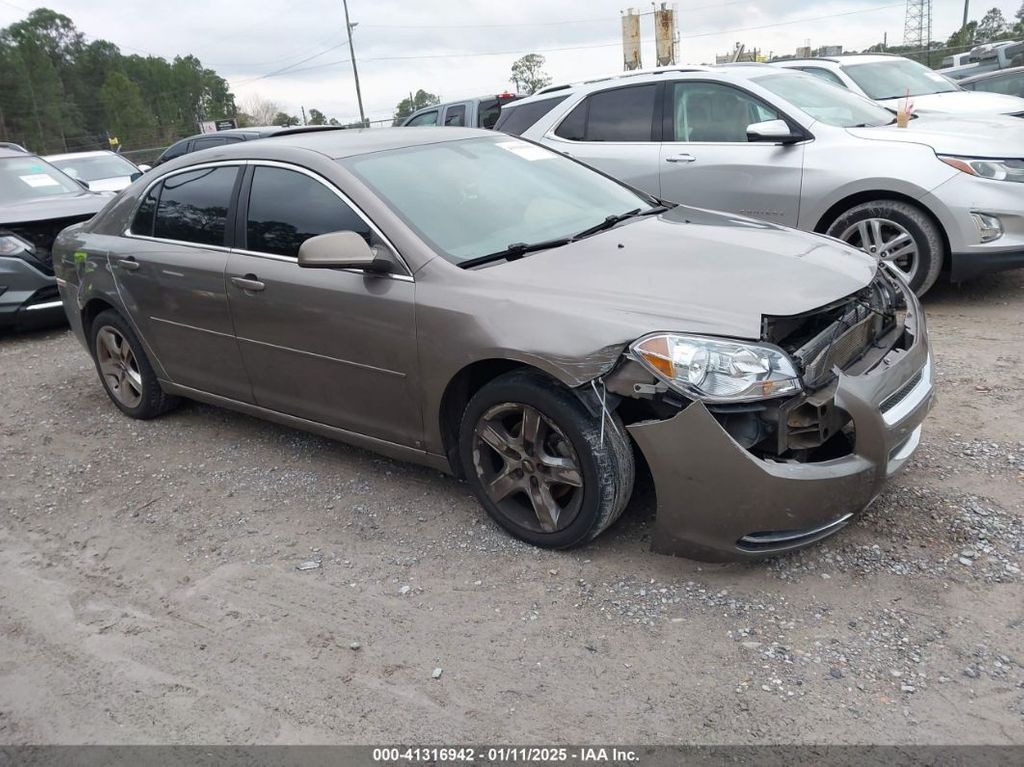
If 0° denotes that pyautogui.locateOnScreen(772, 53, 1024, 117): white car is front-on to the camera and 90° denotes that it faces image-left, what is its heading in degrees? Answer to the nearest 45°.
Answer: approximately 315°

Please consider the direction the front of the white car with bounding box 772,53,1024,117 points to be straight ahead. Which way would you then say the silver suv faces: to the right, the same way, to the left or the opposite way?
the same way

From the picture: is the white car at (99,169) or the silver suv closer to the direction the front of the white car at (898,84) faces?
the silver suv

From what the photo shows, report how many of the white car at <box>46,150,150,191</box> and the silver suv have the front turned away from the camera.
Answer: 0

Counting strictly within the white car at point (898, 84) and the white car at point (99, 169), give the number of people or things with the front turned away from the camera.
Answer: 0

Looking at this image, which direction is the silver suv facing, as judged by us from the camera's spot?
facing the viewer and to the right of the viewer

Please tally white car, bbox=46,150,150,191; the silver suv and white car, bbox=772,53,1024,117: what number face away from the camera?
0

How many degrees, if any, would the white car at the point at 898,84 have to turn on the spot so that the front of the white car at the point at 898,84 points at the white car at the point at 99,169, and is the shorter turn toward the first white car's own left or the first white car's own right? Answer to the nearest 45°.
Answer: approximately 135° to the first white car's own right
